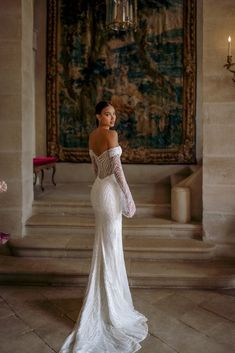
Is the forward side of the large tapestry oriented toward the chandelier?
yes

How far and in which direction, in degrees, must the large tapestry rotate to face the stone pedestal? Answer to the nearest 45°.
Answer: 0° — it already faces it

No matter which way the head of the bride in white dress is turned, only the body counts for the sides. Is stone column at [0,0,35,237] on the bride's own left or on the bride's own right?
on the bride's own left

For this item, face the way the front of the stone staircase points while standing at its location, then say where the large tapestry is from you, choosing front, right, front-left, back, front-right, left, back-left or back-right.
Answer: back

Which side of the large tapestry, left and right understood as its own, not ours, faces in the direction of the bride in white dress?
front

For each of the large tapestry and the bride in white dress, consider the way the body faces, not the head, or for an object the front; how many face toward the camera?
1

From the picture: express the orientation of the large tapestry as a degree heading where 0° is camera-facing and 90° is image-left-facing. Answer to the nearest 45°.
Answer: approximately 0°

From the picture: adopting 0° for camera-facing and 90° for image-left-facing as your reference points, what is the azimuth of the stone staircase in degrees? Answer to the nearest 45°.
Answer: approximately 0°

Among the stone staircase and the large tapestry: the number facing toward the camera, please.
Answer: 2

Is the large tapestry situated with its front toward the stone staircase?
yes

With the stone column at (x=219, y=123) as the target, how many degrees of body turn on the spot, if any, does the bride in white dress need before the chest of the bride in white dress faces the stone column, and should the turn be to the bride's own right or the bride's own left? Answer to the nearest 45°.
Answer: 0° — they already face it
